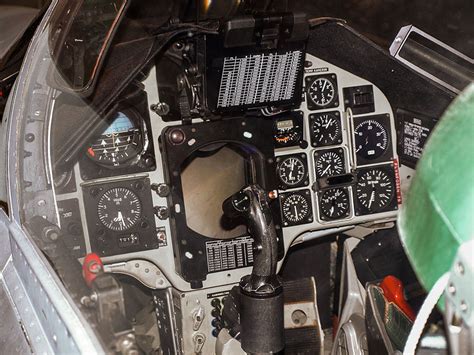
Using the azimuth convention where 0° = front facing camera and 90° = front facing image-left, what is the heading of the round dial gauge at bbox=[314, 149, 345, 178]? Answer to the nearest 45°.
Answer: approximately 0°

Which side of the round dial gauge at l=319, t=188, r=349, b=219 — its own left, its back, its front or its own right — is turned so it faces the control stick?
front

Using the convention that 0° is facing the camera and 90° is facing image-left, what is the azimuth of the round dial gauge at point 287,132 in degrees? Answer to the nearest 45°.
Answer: approximately 0°

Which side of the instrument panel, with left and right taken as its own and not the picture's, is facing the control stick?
front

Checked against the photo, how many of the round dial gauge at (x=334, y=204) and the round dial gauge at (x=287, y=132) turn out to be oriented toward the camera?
2

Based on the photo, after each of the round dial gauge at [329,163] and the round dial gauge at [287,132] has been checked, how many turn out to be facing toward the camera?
2
